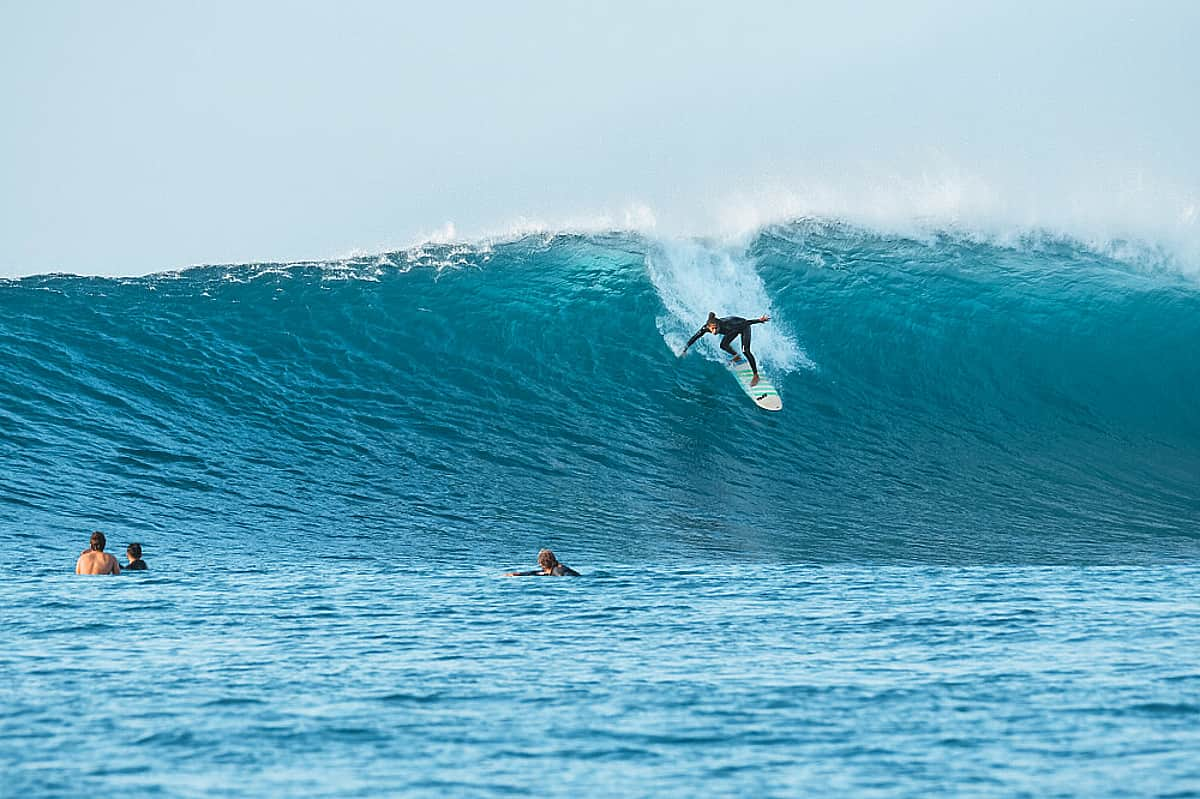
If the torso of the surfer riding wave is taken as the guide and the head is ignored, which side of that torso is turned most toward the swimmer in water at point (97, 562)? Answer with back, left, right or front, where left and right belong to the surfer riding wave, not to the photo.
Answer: front

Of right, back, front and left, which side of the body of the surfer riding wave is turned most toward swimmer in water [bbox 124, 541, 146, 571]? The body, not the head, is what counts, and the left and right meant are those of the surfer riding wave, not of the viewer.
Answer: front

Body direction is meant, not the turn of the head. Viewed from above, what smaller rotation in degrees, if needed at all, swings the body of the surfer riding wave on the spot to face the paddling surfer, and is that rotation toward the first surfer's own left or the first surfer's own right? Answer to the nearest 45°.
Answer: approximately 45° to the first surfer's own left

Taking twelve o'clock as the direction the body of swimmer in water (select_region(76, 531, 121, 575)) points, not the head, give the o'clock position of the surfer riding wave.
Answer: The surfer riding wave is roughly at 2 o'clock from the swimmer in water.

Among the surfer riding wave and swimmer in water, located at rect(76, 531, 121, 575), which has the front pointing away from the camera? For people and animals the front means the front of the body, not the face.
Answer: the swimmer in water

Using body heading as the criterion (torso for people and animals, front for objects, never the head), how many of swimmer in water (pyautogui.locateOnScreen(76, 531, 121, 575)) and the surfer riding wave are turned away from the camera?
1

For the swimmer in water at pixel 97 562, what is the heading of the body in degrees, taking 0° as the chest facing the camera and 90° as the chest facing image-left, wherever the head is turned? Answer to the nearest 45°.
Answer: approximately 180°

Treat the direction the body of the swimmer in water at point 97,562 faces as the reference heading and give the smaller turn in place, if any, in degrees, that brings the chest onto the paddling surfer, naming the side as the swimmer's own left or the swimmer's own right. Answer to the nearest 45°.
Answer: approximately 90° to the swimmer's own right
